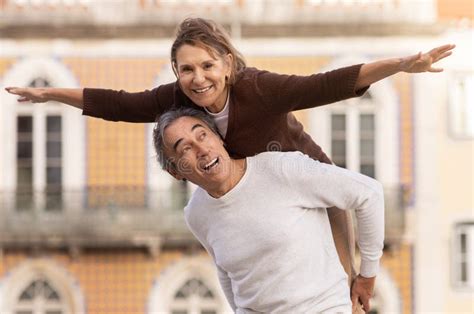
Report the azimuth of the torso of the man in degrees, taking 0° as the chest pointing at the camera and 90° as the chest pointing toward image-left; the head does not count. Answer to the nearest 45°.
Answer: approximately 45°
